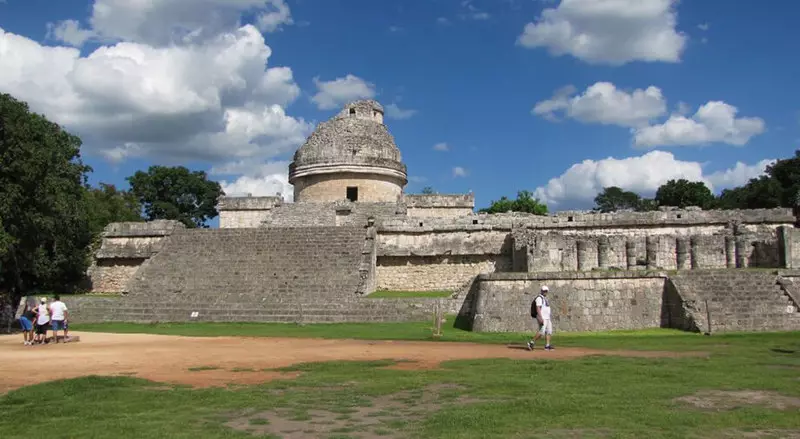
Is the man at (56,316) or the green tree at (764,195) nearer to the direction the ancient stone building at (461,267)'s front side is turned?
the man

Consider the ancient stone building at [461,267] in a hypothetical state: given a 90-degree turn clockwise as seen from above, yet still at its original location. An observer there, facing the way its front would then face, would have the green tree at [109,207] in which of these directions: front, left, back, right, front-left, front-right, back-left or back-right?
front-right

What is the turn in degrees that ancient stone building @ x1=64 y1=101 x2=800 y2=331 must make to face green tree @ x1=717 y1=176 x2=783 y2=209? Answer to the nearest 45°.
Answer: approximately 135° to its left

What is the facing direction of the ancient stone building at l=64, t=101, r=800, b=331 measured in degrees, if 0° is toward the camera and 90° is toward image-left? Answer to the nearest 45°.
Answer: approximately 0°

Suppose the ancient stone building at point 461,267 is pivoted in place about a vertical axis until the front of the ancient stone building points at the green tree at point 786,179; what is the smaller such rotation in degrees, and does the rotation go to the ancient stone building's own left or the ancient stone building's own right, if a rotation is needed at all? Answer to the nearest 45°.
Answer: approximately 135° to the ancient stone building's own left
